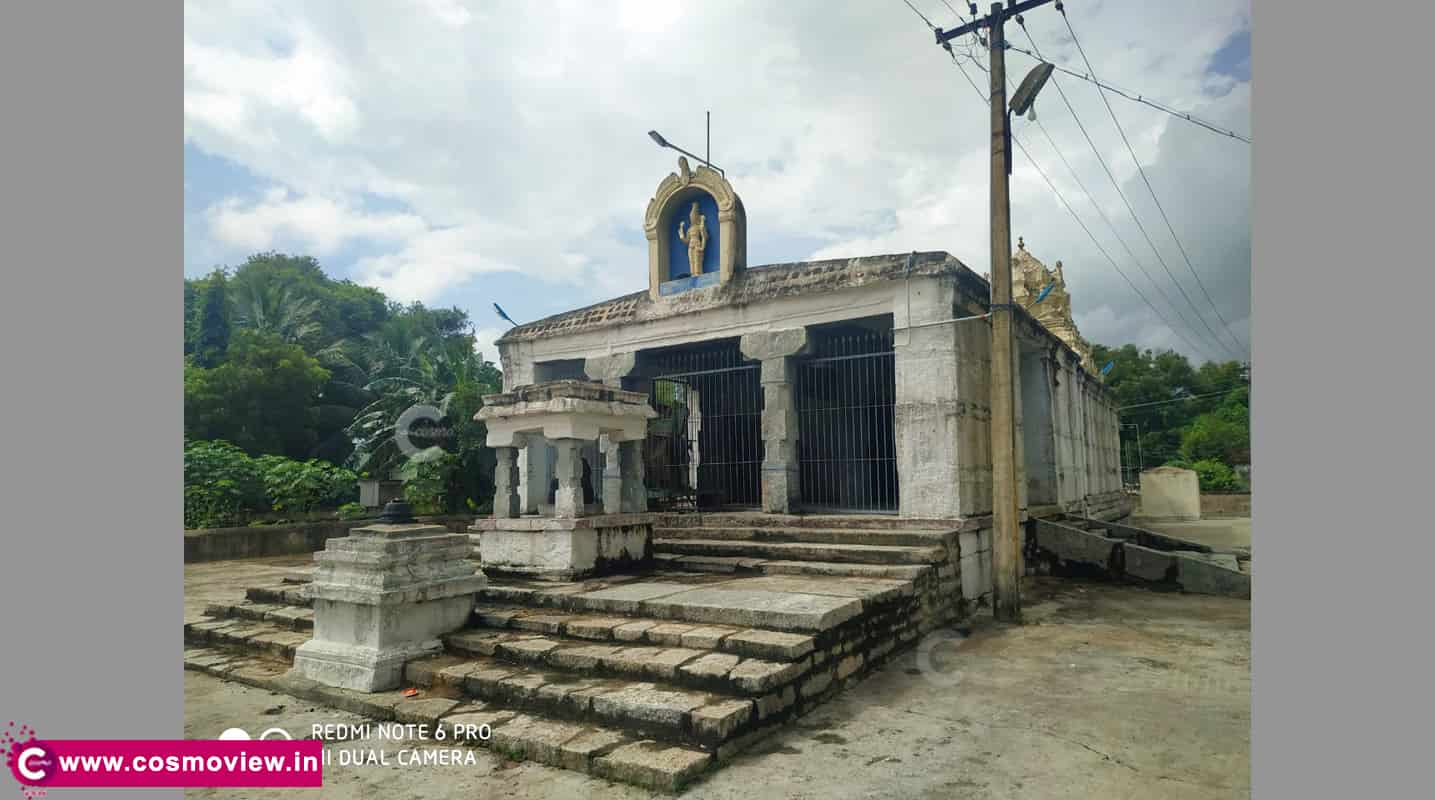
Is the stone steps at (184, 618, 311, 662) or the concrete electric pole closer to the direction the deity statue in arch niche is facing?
the stone steps

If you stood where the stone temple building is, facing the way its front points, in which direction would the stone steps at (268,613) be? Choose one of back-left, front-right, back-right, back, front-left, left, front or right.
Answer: front

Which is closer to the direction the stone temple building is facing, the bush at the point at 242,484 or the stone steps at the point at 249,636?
the stone steps

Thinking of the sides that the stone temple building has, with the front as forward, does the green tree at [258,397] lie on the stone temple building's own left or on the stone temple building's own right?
on the stone temple building's own right

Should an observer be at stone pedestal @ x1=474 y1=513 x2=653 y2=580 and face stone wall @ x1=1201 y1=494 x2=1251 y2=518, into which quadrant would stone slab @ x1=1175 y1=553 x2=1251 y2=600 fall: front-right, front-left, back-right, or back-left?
front-right

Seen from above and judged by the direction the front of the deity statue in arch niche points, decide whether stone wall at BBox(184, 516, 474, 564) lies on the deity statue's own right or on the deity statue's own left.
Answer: on the deity statue's own right

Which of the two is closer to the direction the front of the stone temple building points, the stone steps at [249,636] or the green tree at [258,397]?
the stone steps

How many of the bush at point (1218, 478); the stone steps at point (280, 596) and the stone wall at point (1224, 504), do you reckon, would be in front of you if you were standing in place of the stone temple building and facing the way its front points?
1

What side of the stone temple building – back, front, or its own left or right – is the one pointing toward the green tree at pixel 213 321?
right

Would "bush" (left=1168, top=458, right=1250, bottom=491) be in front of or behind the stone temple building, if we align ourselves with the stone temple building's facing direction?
behind

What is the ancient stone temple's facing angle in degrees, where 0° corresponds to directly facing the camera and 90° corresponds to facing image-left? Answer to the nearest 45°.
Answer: approximately 45°
